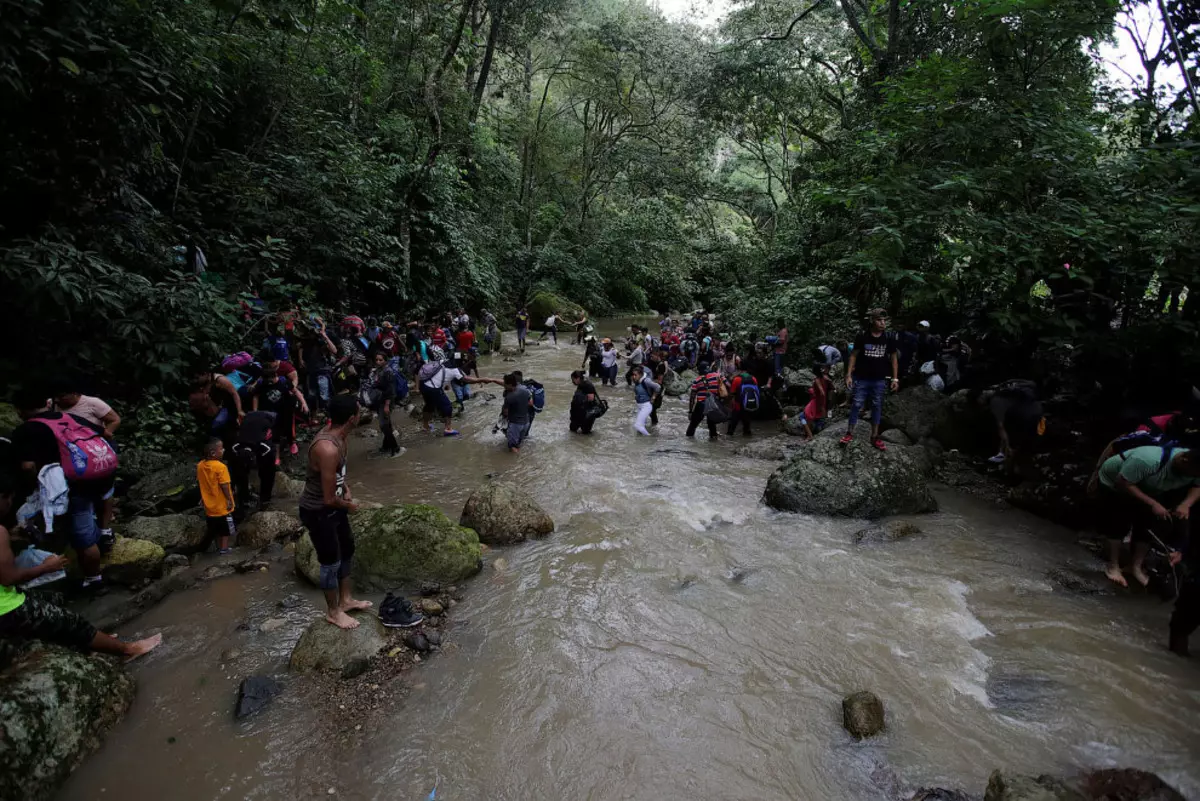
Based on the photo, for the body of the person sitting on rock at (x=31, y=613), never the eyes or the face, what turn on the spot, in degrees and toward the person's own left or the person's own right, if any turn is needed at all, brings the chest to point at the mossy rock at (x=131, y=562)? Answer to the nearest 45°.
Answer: approximately 90° to the person's own left

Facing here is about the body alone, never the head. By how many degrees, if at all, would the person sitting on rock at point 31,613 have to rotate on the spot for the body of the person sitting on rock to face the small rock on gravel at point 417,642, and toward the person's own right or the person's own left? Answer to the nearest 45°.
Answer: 0° — they already face it

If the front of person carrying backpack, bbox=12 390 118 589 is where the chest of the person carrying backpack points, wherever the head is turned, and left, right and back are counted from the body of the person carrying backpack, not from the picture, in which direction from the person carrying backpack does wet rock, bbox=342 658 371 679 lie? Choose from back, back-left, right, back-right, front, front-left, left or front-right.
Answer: back

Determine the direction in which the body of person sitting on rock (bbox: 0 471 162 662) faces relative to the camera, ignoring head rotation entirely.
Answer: to the viewer's right

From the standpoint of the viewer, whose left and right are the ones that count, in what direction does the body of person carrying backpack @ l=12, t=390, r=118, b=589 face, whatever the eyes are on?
facing away from the viewer and to the left of the viewer
